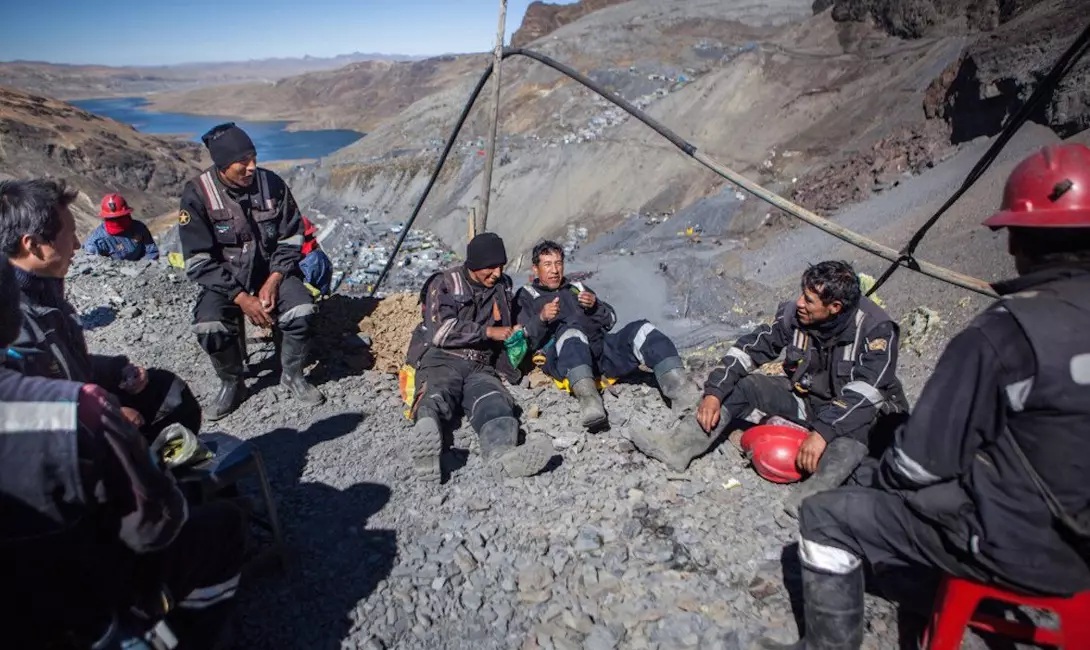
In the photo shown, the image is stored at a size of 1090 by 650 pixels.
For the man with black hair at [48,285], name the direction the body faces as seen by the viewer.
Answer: to the viewer's right

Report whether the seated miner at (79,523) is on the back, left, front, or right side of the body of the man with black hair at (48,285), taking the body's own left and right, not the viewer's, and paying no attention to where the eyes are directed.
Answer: right

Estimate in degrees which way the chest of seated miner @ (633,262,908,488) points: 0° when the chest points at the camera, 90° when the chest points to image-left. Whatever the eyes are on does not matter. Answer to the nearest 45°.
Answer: approximately 45°

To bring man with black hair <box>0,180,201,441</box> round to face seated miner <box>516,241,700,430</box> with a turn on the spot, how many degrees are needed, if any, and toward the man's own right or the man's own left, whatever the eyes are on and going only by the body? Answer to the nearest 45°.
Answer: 0° — they already face them

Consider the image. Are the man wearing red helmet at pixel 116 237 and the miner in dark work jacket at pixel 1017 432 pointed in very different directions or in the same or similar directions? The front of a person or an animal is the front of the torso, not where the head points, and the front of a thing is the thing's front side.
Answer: very different directions

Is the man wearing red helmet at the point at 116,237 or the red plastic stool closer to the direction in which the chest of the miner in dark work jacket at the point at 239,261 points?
the red plastic stool

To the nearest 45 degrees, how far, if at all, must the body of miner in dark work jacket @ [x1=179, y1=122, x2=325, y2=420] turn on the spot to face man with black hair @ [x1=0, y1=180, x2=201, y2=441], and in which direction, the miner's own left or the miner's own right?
approximately 45° to the miner's own right

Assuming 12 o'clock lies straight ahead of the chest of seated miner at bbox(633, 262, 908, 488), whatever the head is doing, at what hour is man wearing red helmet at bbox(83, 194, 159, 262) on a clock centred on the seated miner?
The man wearing red helmet is roughly at 2 o'clock from the seated miner.

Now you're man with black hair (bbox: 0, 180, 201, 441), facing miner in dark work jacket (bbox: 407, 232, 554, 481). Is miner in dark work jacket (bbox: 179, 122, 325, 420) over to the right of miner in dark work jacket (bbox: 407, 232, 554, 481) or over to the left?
left

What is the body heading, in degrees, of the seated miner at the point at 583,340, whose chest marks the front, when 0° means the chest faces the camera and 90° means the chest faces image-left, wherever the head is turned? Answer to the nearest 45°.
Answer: approximately 315°

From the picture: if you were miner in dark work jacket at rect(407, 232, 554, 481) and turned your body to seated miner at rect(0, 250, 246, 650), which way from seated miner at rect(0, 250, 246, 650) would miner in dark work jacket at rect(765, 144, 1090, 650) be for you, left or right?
left

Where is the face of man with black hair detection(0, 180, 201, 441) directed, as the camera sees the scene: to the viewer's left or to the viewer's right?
to the viewer's right

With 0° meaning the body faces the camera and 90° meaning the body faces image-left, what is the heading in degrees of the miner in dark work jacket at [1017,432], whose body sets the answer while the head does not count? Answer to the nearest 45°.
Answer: approximately 135°

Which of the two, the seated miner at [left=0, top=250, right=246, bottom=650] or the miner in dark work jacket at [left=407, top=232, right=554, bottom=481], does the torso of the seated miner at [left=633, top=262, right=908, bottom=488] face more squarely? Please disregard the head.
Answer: the seated miner
